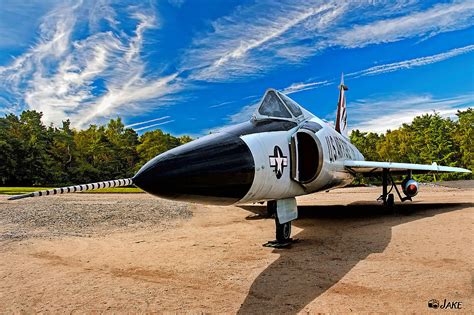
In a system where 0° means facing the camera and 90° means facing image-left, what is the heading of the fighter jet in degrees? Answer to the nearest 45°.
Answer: approximately 45°
